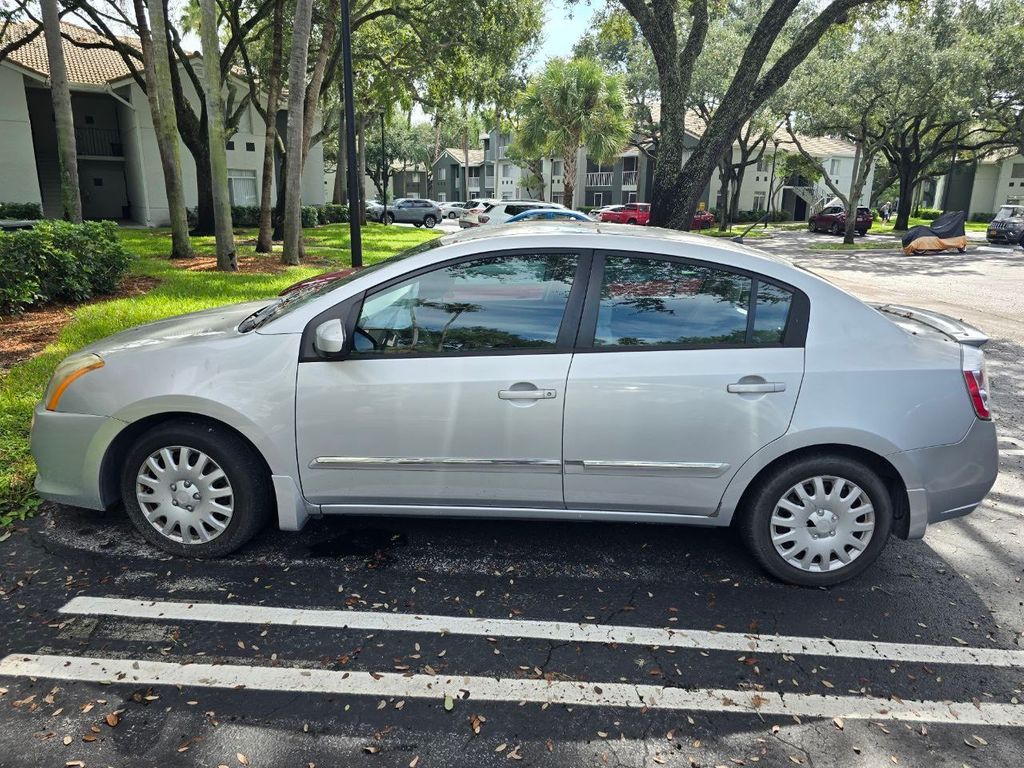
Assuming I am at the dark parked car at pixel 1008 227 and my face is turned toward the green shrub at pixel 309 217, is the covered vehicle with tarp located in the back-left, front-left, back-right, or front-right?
front-left

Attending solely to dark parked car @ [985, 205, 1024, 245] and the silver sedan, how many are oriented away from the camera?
0

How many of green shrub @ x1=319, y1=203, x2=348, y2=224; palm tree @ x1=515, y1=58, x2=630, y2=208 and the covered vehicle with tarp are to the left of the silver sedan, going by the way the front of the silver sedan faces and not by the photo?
0

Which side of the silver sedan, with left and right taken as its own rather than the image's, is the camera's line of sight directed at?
left

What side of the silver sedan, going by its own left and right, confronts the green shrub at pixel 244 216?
right

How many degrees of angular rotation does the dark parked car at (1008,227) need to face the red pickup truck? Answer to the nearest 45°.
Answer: approximately 45° to its right

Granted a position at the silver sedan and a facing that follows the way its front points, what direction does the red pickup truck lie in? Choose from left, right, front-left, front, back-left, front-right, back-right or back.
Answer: right

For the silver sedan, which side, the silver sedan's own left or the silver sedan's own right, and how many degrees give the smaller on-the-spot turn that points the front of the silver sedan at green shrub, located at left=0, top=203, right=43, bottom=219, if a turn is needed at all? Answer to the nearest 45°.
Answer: approximately 45° to the silver sedan's own right

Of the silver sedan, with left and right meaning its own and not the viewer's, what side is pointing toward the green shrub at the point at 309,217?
right

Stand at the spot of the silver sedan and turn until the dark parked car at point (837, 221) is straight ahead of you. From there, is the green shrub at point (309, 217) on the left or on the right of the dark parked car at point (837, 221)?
left

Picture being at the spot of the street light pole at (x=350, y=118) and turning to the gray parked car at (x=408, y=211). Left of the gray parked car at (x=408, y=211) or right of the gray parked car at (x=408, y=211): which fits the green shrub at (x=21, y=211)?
left
